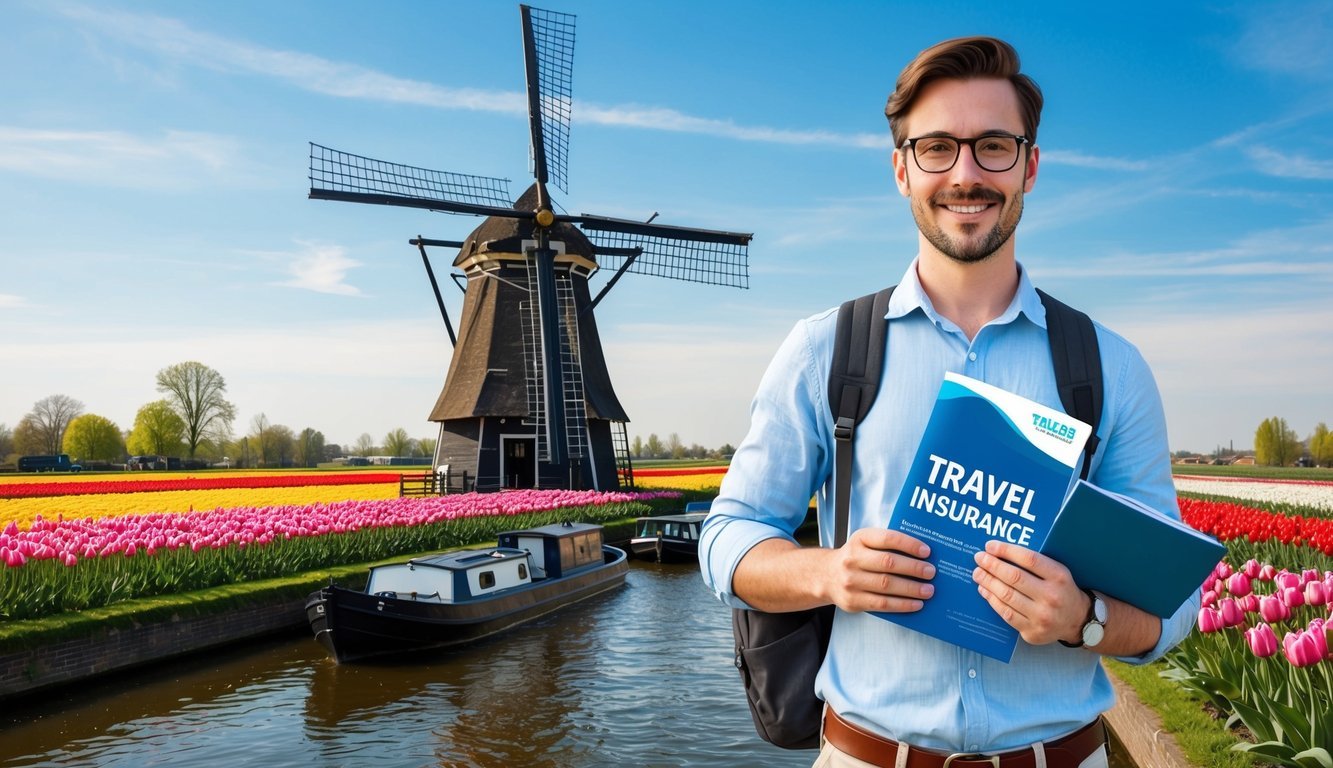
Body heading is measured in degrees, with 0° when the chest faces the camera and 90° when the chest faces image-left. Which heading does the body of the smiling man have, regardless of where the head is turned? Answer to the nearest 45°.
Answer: approximately 0°

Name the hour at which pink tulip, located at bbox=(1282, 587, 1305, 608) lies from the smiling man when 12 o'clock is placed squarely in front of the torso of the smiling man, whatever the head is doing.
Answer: The pink tulip is roughly at 7 o'clock from the smiling man.

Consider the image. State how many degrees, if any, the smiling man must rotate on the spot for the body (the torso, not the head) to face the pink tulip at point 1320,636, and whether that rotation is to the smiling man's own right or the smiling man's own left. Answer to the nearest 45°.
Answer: approximately 135° to the smiling man's own left

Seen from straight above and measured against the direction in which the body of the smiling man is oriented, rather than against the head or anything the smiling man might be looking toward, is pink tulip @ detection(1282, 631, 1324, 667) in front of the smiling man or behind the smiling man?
behind

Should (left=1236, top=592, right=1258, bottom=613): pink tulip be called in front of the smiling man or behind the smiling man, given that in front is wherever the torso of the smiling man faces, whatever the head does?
behind

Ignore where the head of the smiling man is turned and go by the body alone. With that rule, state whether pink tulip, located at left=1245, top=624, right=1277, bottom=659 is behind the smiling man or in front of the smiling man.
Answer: behind

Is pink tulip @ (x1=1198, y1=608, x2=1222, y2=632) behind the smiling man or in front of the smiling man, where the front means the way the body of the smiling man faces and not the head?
behind
